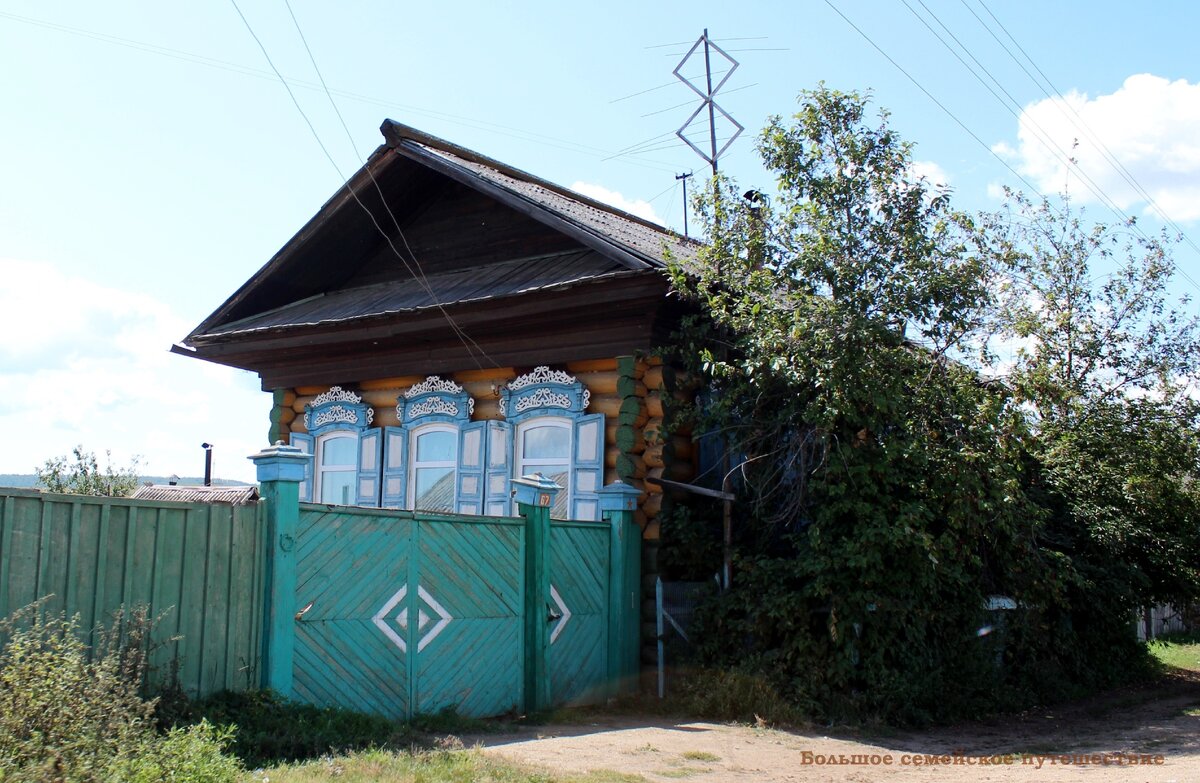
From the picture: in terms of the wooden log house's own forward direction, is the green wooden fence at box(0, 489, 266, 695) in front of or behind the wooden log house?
in front

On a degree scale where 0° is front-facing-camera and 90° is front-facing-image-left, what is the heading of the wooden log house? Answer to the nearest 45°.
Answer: approximately 45°

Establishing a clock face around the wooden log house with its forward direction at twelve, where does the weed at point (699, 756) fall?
The weed is roughly at 10 o'clock from the wooden log house.

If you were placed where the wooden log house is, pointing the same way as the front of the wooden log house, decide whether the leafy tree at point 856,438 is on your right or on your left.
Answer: on your left
